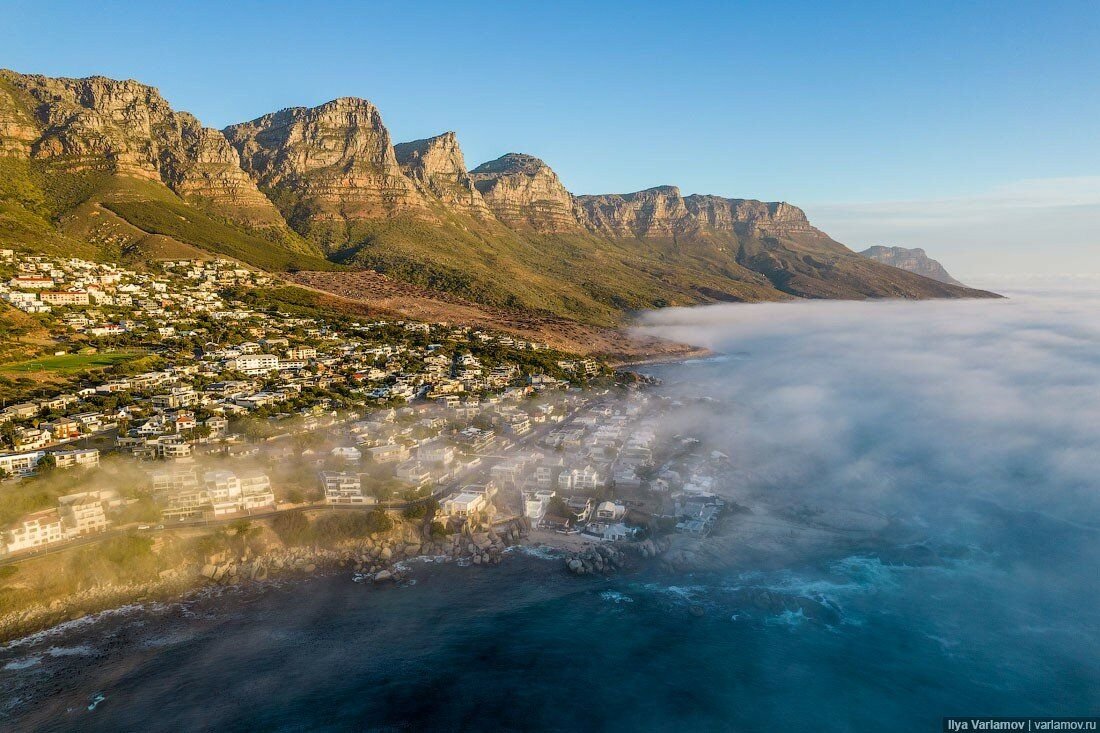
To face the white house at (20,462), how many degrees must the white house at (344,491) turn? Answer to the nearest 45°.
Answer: approximately 90° to its right

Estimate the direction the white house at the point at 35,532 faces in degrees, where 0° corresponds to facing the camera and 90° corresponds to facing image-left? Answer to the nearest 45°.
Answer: approximately 315°

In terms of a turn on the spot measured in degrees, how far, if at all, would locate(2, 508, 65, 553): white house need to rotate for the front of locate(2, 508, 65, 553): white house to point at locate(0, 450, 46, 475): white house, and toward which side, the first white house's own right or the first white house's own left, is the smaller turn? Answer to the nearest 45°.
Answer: approximately 135° to the first white house's own left

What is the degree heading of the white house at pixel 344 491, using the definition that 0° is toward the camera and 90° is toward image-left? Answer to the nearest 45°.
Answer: approximately 0°
